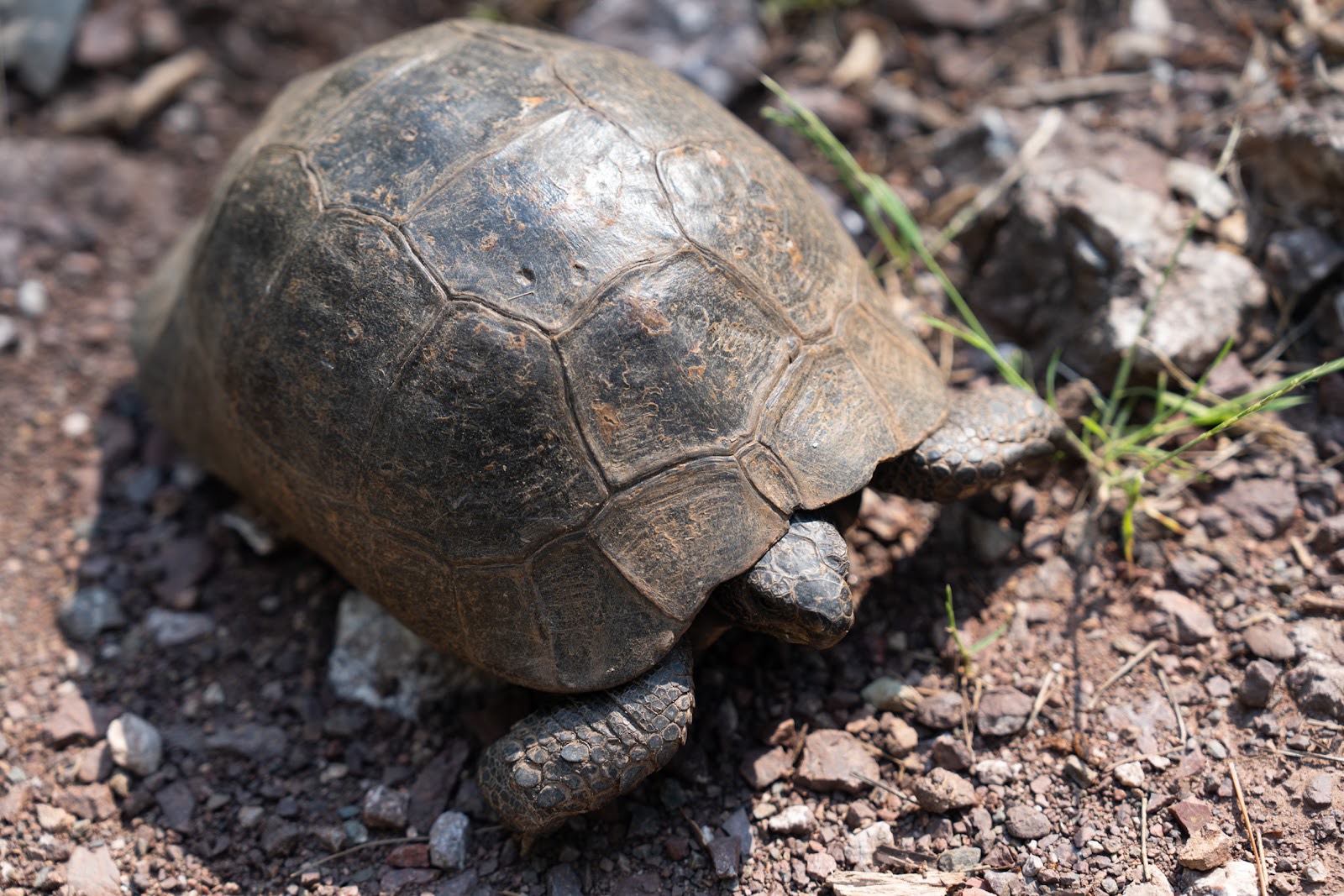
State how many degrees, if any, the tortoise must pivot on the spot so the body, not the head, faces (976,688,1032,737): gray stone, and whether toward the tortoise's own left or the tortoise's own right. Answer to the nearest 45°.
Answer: approximately 45° to the tortoise's own left

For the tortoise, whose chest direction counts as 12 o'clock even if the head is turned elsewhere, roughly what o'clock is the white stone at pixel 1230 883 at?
The white stone is roughly at 11 o'clock from the tortoise.

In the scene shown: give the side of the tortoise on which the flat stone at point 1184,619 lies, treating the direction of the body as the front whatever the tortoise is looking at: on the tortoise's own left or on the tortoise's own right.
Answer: on the tortoise's own left

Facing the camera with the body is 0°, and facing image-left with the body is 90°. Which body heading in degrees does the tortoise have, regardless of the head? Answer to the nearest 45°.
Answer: approximately 315°

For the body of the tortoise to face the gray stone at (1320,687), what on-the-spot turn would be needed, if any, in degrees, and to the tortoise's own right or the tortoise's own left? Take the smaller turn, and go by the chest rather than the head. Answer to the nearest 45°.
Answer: approximately 45° to the tortoise's own left

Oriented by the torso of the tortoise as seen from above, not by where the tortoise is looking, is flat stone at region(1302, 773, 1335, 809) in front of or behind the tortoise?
in front

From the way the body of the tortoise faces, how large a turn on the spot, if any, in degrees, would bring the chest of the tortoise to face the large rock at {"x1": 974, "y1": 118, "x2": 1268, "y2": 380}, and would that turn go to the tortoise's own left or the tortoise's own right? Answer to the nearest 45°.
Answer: approximately 90° to the tortoise's own left

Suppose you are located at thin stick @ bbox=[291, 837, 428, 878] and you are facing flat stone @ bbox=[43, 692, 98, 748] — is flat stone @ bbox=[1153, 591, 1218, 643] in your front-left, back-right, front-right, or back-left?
back-right
